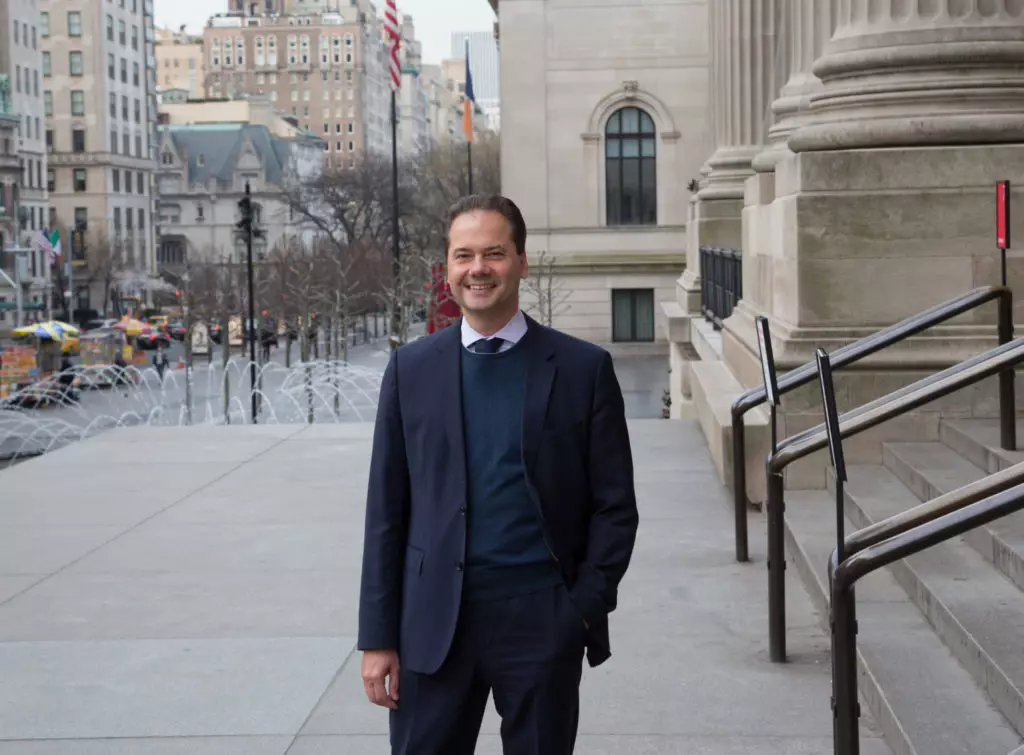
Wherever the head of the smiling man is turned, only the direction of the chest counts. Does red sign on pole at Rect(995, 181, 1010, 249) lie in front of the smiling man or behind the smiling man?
behind

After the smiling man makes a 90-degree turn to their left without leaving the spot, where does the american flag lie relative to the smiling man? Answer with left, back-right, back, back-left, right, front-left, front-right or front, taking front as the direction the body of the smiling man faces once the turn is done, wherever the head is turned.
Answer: left

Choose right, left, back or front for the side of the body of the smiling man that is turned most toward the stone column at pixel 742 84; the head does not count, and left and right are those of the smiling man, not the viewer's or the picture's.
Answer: back

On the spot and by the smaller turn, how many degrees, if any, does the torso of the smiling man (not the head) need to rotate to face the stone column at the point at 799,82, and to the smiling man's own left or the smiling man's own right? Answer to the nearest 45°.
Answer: approximately 180°

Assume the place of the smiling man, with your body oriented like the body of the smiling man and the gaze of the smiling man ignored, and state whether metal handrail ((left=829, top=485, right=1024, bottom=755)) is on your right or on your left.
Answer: on your left

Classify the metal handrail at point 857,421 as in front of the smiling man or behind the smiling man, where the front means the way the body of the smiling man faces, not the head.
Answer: behind

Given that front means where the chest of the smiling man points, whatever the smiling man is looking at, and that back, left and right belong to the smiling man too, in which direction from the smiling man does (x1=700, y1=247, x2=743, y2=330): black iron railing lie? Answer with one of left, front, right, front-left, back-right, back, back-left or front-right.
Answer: back

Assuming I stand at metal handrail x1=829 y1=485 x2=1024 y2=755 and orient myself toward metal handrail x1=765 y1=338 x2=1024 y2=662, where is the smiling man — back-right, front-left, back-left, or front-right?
back-left

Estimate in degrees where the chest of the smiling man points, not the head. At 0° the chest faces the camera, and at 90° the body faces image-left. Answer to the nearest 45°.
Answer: approximately 0°

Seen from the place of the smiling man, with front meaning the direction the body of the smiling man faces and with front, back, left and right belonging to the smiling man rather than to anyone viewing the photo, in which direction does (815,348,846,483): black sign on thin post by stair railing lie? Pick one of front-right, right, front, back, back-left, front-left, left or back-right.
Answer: back-left

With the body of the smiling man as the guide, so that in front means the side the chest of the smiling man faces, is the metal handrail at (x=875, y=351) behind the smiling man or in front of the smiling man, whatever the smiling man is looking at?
behind
